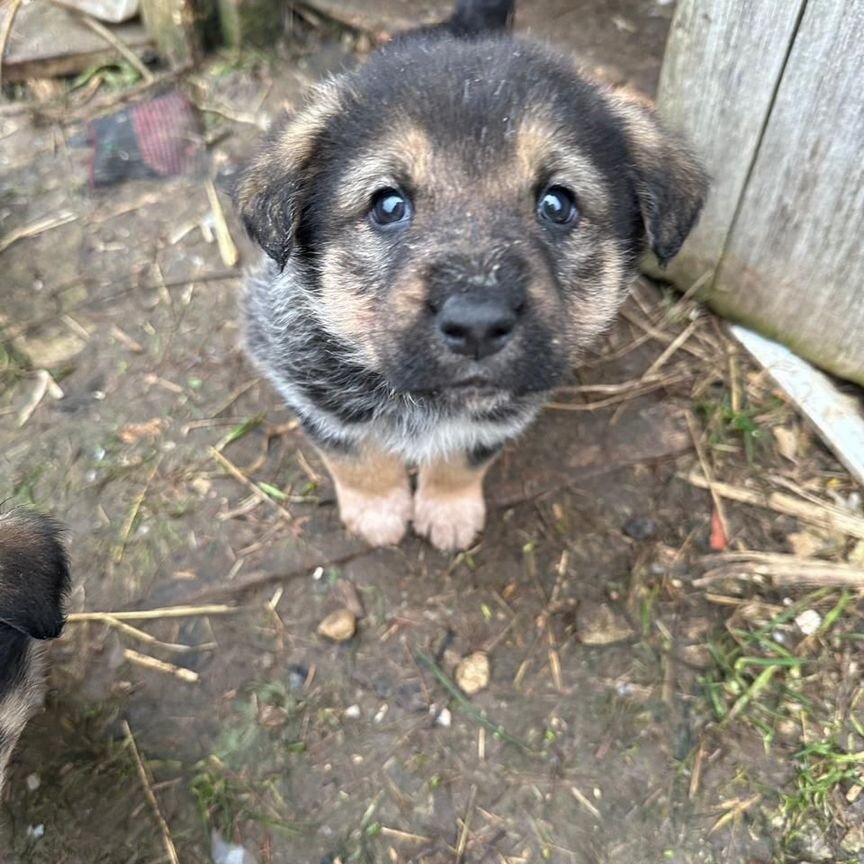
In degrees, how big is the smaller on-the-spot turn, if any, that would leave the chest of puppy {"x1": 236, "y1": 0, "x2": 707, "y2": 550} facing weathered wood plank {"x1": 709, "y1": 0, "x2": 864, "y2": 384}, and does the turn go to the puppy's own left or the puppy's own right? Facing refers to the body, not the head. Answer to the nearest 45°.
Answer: approximately 135° to the puppy's own left

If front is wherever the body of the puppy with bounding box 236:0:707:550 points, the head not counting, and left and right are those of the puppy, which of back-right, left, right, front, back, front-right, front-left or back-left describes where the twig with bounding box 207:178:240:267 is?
back-right

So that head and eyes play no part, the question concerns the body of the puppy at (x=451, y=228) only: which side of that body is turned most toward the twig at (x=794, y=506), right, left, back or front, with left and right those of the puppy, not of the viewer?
left

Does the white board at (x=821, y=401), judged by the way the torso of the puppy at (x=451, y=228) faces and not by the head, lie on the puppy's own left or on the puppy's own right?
on the puppy's own left

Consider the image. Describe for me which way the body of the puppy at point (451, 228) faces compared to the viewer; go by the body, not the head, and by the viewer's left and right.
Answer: facing the viewer

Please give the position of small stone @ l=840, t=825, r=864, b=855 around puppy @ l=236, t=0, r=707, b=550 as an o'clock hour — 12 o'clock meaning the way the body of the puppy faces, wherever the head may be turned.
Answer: The small stone is roughly at 10 o'clock from the puppy.

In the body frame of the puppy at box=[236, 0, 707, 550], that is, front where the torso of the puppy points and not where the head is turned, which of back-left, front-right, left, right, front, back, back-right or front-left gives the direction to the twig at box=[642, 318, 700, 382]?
back-left

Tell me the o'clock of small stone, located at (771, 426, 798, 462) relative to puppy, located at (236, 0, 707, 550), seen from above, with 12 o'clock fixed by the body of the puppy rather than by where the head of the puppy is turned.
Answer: The small stone is roughly at 8 o'clock from the puppy.
